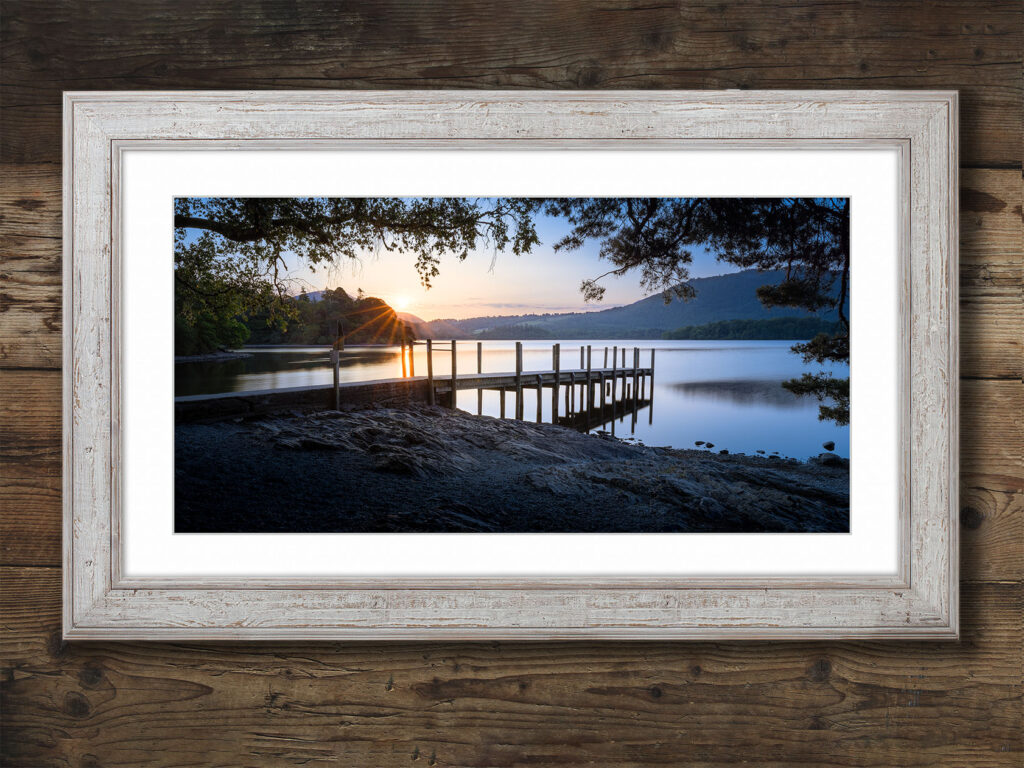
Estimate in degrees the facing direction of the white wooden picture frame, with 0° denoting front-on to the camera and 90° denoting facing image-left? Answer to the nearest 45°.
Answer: approximately 0°
